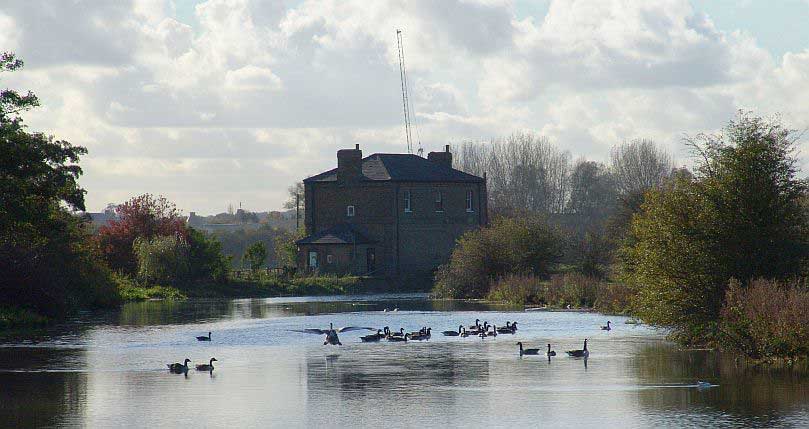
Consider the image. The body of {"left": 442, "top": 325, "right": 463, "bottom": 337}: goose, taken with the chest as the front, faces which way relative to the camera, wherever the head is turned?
to the viewer's right

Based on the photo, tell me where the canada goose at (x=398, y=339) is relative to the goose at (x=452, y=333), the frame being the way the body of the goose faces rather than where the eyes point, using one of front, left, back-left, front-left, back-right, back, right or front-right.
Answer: back-right

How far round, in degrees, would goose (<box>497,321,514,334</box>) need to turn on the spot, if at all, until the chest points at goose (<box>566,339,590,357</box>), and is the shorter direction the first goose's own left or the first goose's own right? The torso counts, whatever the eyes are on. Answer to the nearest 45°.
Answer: approximately 90° to the first goose's own right

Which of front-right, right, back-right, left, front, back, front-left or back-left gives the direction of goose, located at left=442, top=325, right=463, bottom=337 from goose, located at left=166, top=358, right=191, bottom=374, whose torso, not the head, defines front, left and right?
front-left

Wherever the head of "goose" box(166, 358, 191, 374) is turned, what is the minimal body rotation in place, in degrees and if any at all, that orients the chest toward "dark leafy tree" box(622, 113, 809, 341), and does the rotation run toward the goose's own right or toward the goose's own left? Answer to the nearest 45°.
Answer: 0° — it already faces it

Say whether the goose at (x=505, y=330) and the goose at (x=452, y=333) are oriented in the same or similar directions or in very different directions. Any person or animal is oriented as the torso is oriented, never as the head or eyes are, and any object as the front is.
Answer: same or similar directions

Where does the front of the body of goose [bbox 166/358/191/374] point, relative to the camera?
to the viewer's right

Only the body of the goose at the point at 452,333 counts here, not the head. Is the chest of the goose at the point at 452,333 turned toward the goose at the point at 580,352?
no
